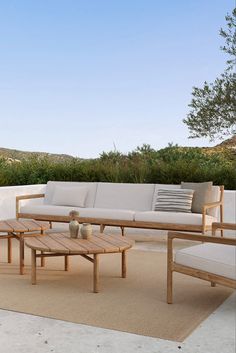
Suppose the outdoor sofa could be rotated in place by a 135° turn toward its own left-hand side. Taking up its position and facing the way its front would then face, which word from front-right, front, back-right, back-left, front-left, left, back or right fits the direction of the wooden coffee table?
right

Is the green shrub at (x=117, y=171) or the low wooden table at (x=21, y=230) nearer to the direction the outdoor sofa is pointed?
the low wooden table

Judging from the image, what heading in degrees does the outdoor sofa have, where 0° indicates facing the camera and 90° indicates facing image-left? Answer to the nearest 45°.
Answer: approximately 45°

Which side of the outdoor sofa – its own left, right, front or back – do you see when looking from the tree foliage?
back

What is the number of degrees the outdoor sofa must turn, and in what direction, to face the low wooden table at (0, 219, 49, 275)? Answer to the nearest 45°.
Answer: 0° — it already faces it

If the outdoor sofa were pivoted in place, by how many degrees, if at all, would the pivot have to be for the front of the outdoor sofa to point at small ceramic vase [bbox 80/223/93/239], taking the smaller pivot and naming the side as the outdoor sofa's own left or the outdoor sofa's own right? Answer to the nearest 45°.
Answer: approximately 45° to the outdoor sofa's own left

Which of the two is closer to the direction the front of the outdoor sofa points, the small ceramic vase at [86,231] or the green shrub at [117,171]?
the small ceramic vase
